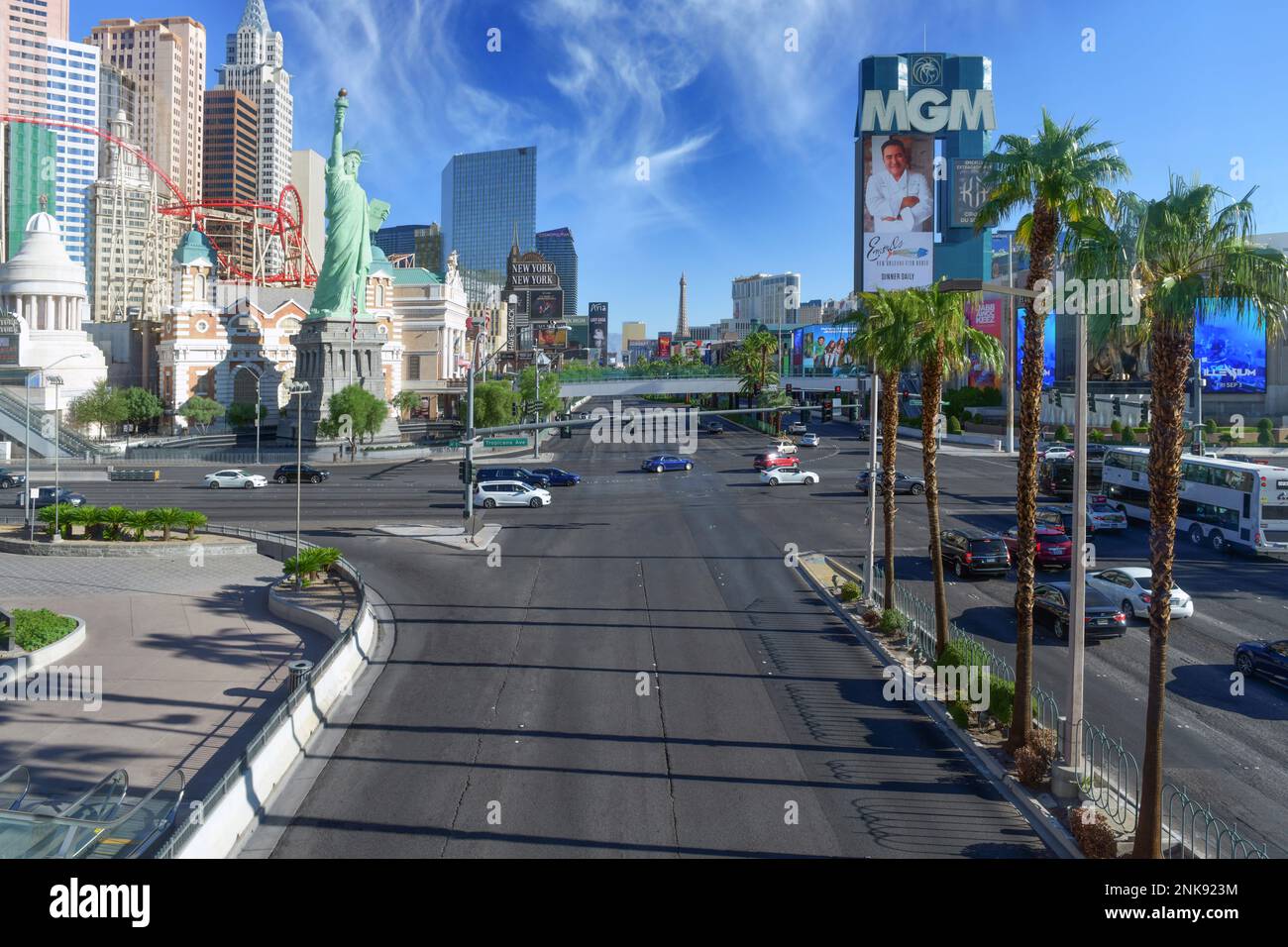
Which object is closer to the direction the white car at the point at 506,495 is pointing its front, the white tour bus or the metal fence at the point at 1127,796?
the white tour bus

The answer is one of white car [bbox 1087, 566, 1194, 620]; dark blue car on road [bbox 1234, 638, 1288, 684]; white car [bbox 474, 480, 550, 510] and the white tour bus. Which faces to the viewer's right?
white car [bbox 474, 480, 550, 510]

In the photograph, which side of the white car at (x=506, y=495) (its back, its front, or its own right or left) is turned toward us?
right

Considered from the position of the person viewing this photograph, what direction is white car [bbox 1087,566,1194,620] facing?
facing away from the viewer and to the left of the viewer

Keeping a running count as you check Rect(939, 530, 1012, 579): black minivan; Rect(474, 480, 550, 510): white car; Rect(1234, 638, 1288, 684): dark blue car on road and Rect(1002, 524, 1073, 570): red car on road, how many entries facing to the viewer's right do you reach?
1

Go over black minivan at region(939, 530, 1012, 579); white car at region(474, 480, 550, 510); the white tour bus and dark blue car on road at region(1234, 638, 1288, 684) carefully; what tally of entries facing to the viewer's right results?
1

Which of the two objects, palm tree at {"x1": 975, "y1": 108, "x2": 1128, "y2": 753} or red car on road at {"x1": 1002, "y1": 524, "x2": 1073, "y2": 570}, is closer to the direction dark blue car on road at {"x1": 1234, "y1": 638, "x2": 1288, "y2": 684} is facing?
the red car on road
